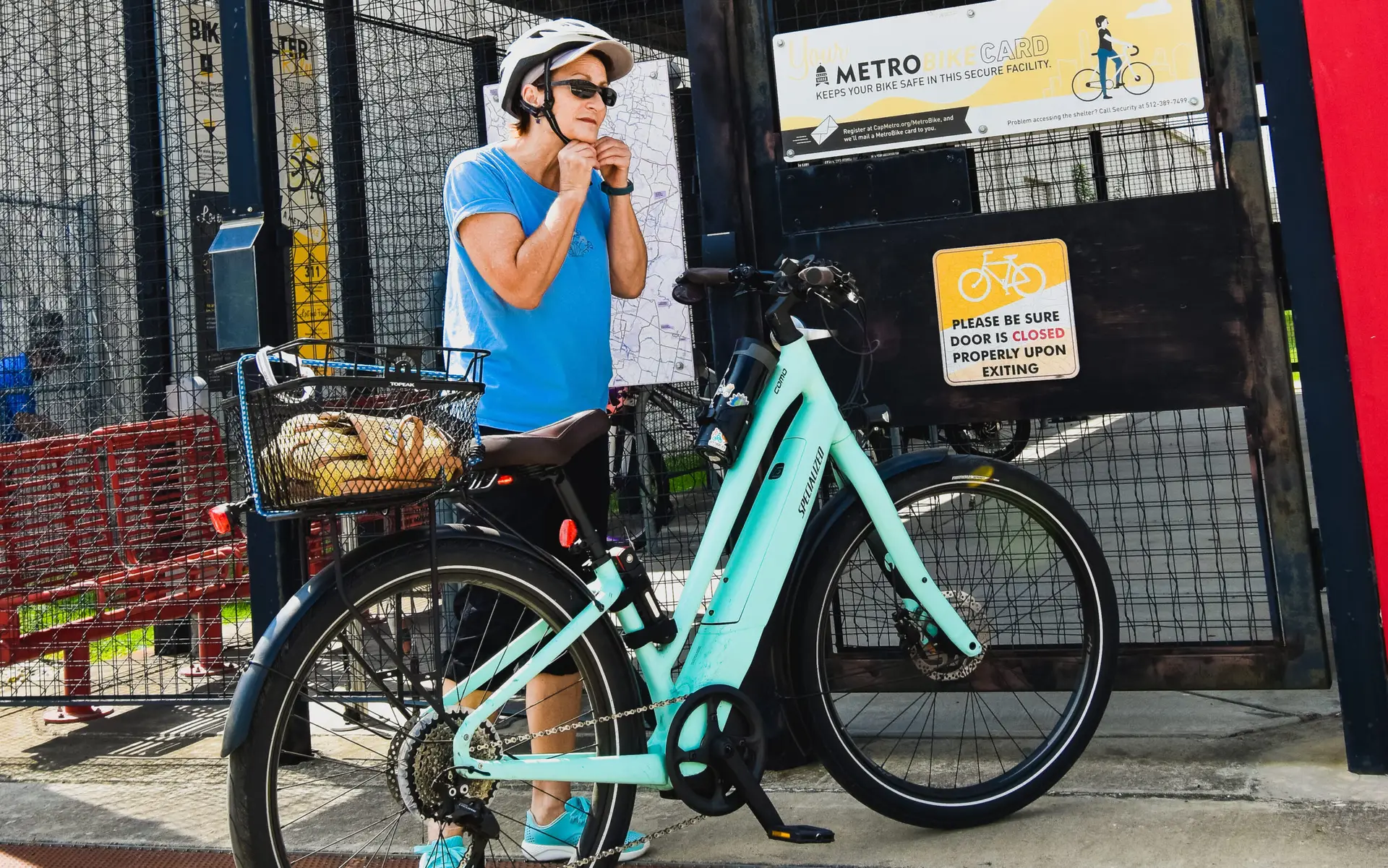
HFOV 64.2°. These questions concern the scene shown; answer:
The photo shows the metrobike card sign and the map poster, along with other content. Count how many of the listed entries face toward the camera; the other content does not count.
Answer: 2

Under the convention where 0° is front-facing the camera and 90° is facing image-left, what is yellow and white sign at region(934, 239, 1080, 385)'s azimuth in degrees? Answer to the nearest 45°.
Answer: approximately 0°

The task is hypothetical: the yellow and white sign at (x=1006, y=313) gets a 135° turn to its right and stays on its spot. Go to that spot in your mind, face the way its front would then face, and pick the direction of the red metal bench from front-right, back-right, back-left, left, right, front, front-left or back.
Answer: front-left

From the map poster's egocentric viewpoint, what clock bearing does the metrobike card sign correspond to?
The metrobike card sign is roughly at 10 o'clock from the map poster.

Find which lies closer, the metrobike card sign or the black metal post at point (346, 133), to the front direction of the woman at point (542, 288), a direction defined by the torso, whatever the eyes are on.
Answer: the metrobike card sign

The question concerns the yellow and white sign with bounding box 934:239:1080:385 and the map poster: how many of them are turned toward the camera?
2

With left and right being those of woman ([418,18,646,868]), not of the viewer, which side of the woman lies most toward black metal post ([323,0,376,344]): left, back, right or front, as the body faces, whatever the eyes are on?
back

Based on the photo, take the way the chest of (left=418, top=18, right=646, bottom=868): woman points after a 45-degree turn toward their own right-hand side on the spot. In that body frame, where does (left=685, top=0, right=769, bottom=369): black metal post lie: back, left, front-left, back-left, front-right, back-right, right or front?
back-left

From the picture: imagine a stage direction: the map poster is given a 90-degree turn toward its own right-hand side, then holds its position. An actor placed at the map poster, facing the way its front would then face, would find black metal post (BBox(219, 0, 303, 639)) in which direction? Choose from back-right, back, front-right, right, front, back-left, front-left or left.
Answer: front

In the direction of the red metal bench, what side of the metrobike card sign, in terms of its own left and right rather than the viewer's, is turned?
right
